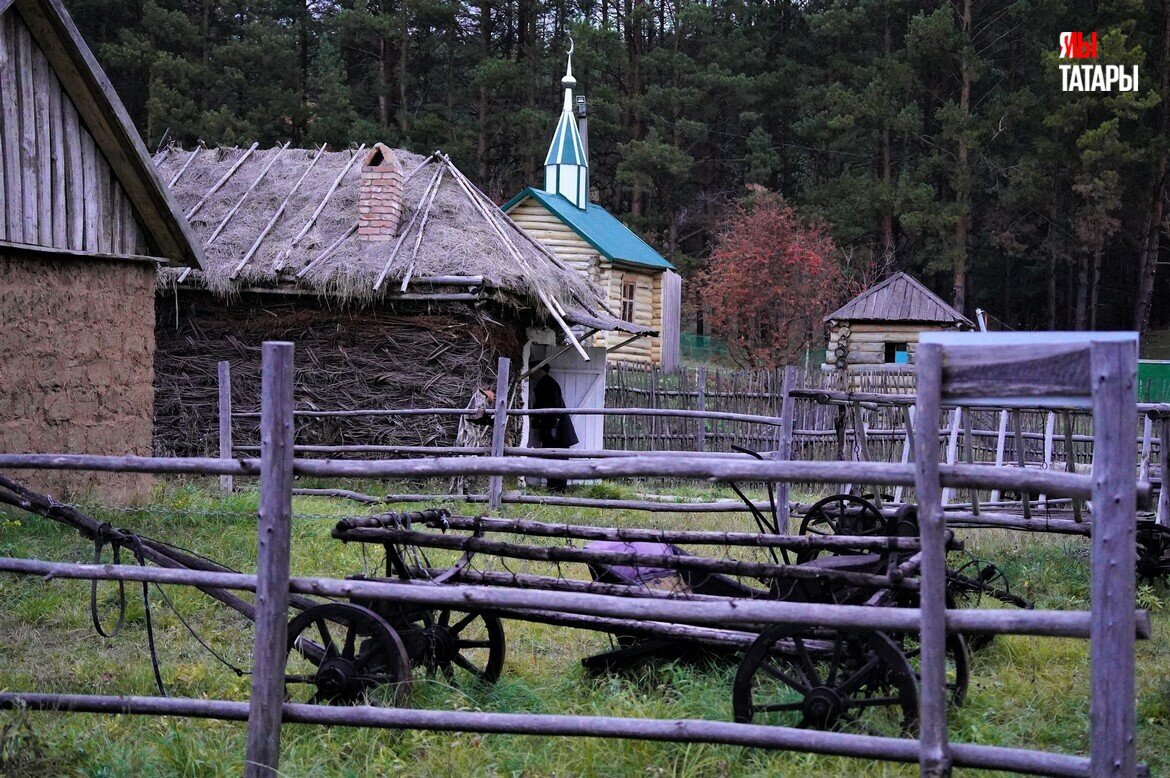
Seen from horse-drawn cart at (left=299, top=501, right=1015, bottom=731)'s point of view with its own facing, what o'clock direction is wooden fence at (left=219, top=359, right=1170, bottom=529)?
The wooden fence is roughly at 3 o'clock from the horse-drawn cart.

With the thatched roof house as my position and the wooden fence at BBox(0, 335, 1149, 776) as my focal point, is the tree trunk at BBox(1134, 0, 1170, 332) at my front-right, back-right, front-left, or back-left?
back-left

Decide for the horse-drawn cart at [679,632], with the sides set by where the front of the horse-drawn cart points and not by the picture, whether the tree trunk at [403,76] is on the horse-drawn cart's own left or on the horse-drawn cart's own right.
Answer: on the horse-drawn cart's own right

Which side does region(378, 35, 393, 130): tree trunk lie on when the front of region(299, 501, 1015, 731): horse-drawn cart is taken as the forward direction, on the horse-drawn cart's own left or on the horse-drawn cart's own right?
on the horse-drawn cart's own right

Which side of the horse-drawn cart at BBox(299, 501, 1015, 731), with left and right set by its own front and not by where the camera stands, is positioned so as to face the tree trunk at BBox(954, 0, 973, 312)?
right

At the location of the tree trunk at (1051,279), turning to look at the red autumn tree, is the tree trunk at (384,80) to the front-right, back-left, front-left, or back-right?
front-right

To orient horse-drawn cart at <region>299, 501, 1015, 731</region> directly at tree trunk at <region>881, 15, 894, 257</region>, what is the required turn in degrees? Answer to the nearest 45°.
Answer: approximately 90° to its right

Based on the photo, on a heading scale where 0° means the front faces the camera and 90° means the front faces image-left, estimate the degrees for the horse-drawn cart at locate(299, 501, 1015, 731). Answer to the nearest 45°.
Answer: approximately 90°

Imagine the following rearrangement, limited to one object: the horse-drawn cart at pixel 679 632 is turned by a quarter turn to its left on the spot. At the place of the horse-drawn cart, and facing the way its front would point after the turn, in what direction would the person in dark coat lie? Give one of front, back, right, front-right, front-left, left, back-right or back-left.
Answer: back

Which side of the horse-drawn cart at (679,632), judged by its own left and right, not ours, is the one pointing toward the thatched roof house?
right
